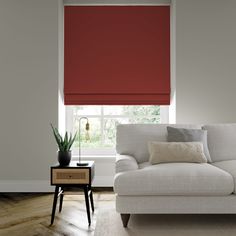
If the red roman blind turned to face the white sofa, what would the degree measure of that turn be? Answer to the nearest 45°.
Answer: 0° — it already faces it

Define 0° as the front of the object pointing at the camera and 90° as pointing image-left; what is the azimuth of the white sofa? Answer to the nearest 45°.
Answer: approximately 0°

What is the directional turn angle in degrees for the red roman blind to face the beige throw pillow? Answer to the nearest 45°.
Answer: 0° — it already faces it

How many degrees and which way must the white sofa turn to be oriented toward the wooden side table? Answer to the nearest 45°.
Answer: approximately 90° to its right

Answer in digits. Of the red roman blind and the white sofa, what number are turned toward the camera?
2

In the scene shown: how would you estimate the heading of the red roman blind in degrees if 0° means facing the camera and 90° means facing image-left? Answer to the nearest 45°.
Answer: approximately 0°

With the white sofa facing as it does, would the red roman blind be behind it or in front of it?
behind
